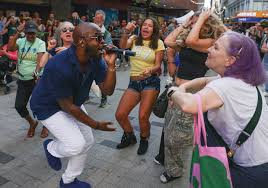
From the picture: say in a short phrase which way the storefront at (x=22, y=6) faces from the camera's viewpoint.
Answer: facing the viewer

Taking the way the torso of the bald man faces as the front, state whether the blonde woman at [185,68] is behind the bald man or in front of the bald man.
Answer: in front

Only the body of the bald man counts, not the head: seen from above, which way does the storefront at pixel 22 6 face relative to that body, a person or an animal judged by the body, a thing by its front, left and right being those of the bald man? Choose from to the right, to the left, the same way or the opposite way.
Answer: to the right

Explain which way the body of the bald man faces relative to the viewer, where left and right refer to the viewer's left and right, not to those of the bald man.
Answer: facing to the right of the viewer

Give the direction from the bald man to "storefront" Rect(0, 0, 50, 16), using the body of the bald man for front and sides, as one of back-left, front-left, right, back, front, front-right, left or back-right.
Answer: left

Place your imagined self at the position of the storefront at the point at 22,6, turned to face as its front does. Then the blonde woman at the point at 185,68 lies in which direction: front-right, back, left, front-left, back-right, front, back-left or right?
front

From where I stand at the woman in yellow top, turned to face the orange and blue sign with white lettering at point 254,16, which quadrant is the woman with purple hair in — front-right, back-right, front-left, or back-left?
back-right

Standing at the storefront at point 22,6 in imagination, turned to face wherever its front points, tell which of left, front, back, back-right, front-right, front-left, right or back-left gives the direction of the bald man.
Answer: front

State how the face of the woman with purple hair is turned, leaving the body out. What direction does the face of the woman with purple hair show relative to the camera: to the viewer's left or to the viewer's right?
to the viewer's left

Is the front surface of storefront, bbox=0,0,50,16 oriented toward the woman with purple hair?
yes

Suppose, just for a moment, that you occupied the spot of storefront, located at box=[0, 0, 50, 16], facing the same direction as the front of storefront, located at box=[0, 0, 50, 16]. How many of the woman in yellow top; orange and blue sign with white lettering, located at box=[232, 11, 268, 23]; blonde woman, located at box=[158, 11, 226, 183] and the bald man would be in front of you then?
3

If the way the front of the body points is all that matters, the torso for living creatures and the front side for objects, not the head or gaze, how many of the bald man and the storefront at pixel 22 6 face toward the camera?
1
